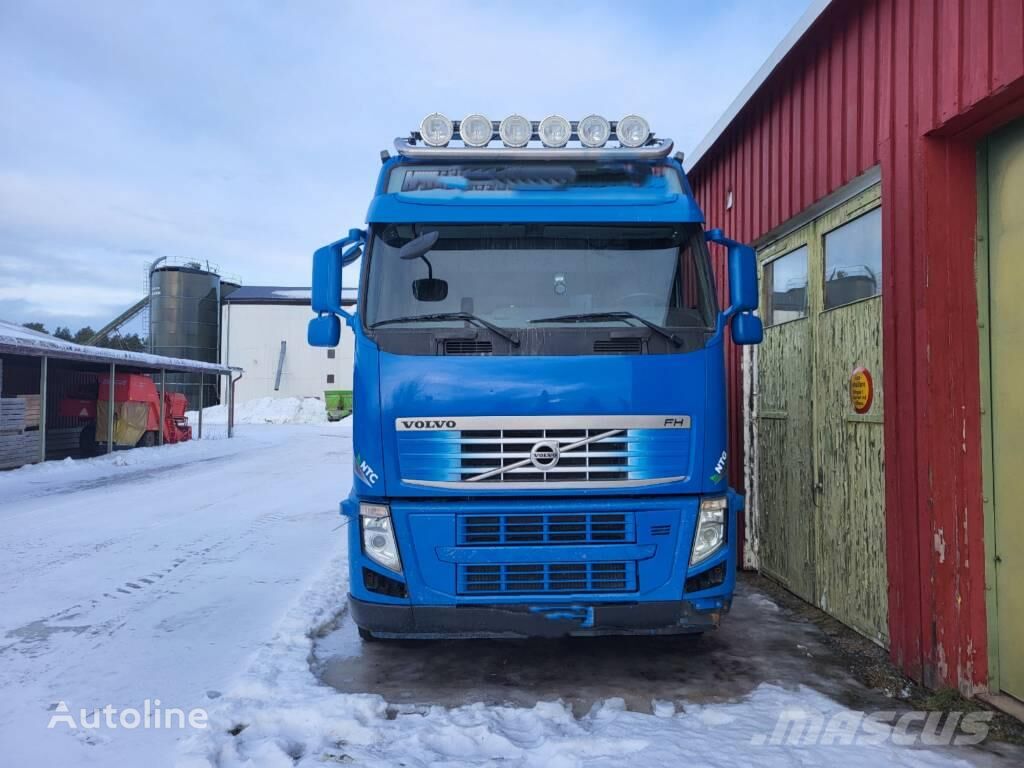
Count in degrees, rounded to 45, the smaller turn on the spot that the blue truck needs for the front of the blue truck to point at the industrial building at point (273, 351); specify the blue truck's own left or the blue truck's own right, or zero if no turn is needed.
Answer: approximately 180°

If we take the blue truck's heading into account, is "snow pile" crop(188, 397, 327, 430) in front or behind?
behind

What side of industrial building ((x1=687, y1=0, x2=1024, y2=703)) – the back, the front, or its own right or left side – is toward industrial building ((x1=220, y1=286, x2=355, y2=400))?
right

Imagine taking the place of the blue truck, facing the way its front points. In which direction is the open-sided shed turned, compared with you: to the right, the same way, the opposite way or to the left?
to the left

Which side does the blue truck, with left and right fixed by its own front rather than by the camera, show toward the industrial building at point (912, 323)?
left

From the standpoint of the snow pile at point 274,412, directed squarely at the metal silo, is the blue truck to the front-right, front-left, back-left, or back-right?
back-left

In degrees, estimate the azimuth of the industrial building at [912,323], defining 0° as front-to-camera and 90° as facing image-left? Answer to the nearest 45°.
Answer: approximately 45°

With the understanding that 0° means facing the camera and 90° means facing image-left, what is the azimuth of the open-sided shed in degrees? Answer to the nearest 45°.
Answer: approximately 315°

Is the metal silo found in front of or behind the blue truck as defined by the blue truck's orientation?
behind

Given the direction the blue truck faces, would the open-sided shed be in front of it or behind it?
behind

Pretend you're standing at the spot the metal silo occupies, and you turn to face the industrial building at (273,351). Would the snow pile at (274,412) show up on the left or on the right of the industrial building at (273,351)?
right

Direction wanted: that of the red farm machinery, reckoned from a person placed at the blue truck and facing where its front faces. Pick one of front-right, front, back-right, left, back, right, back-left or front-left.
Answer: back-right

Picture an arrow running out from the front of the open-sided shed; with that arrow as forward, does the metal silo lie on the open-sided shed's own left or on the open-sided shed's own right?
on the open-sided shed's own left

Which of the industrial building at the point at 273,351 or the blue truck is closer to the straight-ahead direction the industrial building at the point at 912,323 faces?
the blue truck
